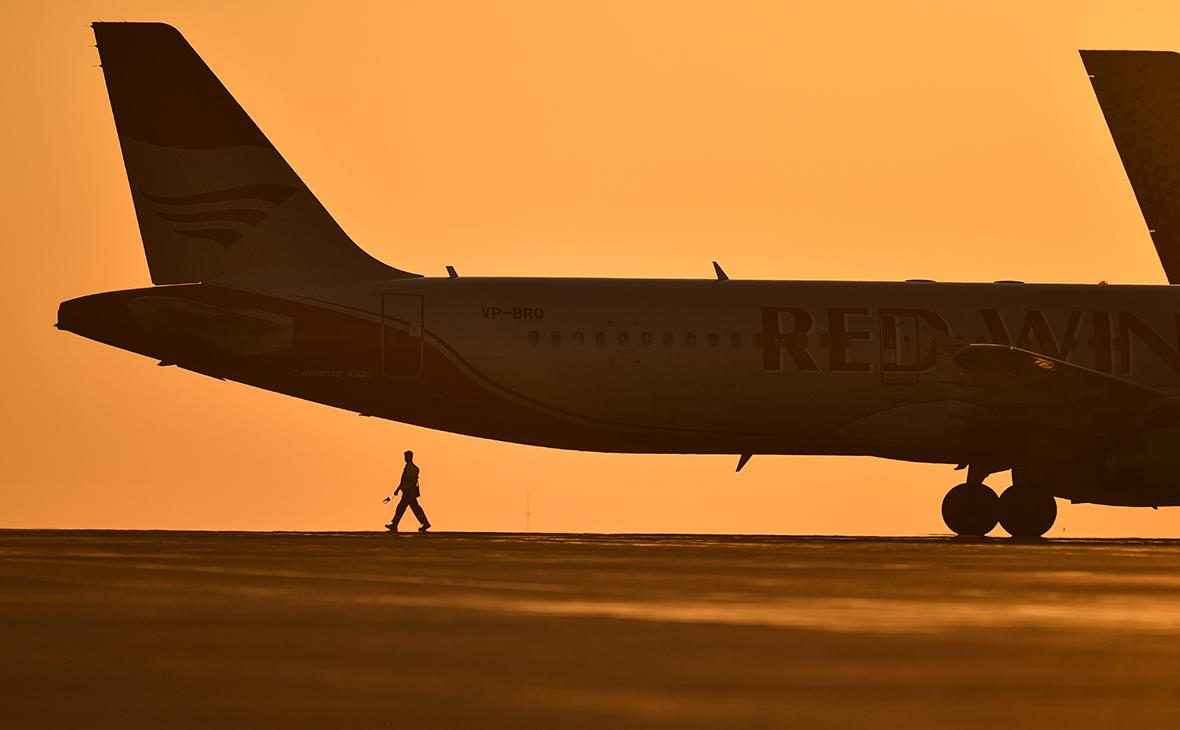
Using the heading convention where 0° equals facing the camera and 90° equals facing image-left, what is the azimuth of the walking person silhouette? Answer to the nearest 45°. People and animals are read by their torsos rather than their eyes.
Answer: approximately 90°

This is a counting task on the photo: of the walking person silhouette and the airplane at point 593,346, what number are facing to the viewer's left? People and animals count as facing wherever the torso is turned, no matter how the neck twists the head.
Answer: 1

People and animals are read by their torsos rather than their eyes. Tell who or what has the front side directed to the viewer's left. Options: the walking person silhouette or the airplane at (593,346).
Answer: the walking person silhouette

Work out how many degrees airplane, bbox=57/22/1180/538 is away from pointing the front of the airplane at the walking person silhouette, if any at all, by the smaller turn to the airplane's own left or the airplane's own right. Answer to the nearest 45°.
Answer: approximately 135° to the airplane's own left

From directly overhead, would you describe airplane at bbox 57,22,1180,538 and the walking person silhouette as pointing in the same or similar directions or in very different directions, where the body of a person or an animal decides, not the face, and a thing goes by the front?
very different directions

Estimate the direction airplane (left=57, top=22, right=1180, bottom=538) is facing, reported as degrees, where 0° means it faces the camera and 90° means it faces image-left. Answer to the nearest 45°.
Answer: approximately 270°
